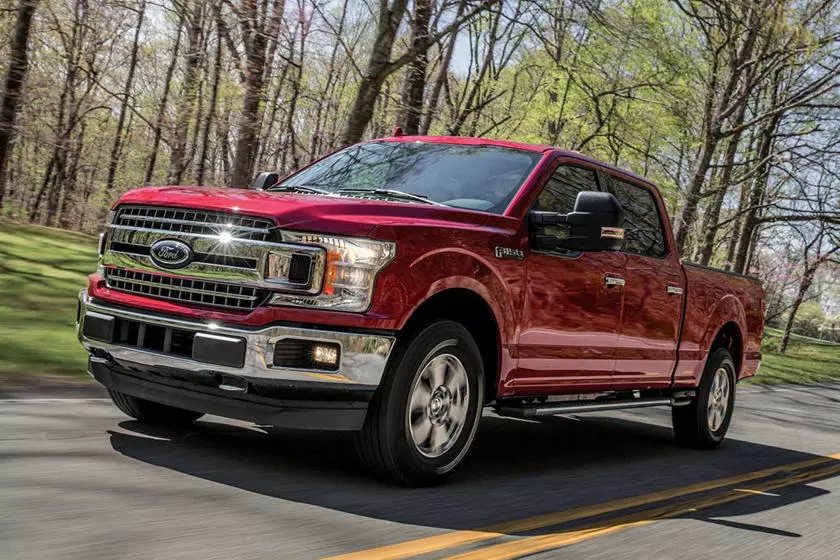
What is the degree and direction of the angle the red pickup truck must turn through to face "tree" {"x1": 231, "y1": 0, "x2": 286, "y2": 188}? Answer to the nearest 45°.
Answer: approximately 135° to its right

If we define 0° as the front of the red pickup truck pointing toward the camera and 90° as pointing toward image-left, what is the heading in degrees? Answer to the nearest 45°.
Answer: approximately 45°
